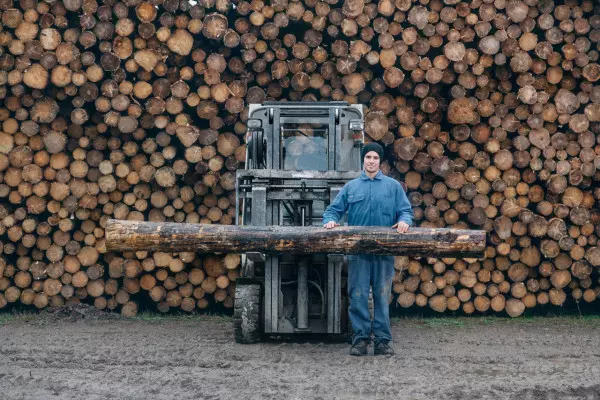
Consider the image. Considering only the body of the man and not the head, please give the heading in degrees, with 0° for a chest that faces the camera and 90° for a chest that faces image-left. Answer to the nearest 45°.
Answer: approximately 0°

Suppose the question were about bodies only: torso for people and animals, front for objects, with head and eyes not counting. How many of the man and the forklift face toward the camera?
2

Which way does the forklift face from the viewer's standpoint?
toward the camera

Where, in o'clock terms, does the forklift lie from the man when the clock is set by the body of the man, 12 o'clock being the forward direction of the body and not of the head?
The forklift is roughly at 4 o'clock from the man.

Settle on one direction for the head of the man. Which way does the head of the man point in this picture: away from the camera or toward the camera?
toward the camera

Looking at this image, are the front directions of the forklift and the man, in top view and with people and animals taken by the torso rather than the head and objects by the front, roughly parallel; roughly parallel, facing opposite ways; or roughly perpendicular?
roughly parallel

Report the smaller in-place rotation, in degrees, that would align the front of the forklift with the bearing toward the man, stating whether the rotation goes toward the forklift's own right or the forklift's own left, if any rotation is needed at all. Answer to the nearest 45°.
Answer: approximately 45° to the forklift's own left
